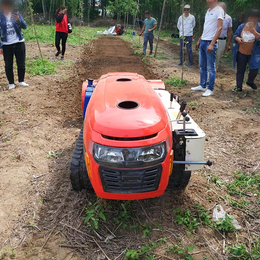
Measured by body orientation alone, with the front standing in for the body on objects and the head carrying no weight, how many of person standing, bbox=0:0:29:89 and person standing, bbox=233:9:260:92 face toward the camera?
2

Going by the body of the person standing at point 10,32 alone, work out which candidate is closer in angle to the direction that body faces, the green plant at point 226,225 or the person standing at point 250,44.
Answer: the green plant

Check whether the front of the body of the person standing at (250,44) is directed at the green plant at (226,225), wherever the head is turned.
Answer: yes

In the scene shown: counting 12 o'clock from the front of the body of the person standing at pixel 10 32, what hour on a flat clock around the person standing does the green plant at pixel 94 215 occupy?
The green plant is roughly at 12 o'clock from the person standing.

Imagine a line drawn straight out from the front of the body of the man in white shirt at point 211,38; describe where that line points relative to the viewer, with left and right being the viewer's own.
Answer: facing the viewer and to the left of the viewer

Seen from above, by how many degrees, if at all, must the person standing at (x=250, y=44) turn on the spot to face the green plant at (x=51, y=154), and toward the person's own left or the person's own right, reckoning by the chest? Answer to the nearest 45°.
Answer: approximately 45° to the person's own right

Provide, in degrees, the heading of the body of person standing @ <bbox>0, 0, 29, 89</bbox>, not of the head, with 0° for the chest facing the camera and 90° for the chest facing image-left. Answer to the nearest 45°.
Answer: approximately 0°

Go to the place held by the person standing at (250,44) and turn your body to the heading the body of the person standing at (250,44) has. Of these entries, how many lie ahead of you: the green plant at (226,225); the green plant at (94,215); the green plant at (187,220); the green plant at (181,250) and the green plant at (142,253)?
5

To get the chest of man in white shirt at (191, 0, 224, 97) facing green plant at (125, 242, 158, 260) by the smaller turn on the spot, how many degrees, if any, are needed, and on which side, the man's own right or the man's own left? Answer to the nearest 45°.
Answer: approximately 45° to the man's own left

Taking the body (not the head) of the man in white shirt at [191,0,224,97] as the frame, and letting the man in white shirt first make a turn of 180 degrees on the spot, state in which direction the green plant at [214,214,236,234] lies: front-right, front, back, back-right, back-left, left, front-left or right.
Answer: back-right
